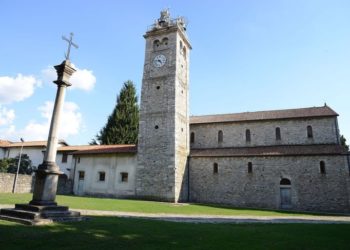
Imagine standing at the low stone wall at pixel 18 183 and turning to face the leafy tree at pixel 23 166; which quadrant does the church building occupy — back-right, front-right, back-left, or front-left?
back-right
